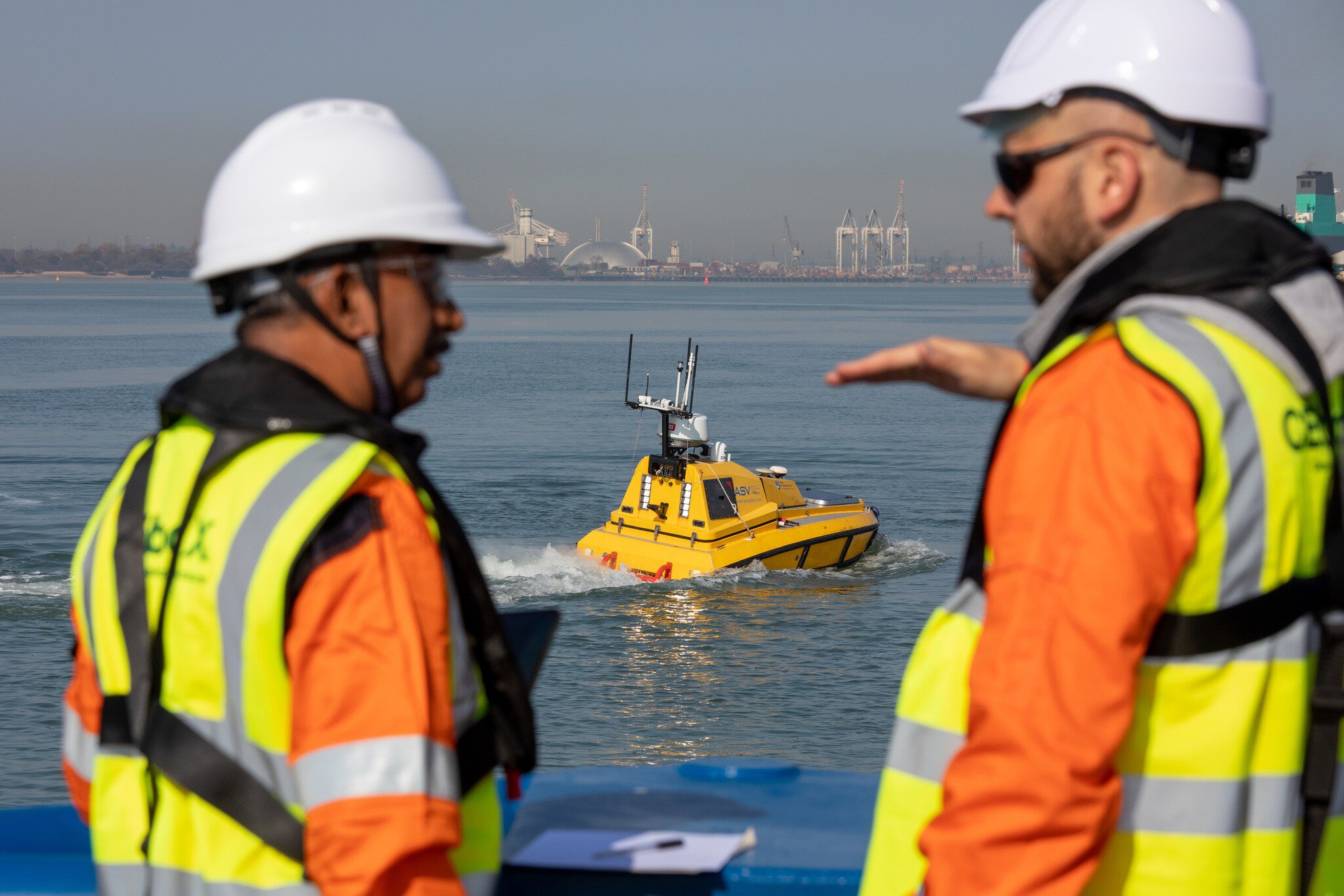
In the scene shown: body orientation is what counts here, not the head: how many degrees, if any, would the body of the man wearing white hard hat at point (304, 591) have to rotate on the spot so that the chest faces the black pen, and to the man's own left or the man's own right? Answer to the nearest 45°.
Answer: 0° — they already face it

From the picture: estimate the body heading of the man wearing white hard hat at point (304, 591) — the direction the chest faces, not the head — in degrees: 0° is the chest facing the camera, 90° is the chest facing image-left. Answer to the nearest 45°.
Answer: approximately 225°

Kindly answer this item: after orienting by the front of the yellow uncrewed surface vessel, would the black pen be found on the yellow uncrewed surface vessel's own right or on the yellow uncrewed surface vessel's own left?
on the yellow uncrewed surface vessel's own right

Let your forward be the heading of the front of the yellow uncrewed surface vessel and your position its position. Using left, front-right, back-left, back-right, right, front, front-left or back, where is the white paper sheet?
back-right

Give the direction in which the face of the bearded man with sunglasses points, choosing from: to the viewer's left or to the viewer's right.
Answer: to the viewer's left

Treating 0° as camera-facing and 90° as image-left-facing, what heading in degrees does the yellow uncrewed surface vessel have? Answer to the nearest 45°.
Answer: approximately 225°

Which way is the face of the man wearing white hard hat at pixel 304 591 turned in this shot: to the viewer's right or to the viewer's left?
to the viewer's right
